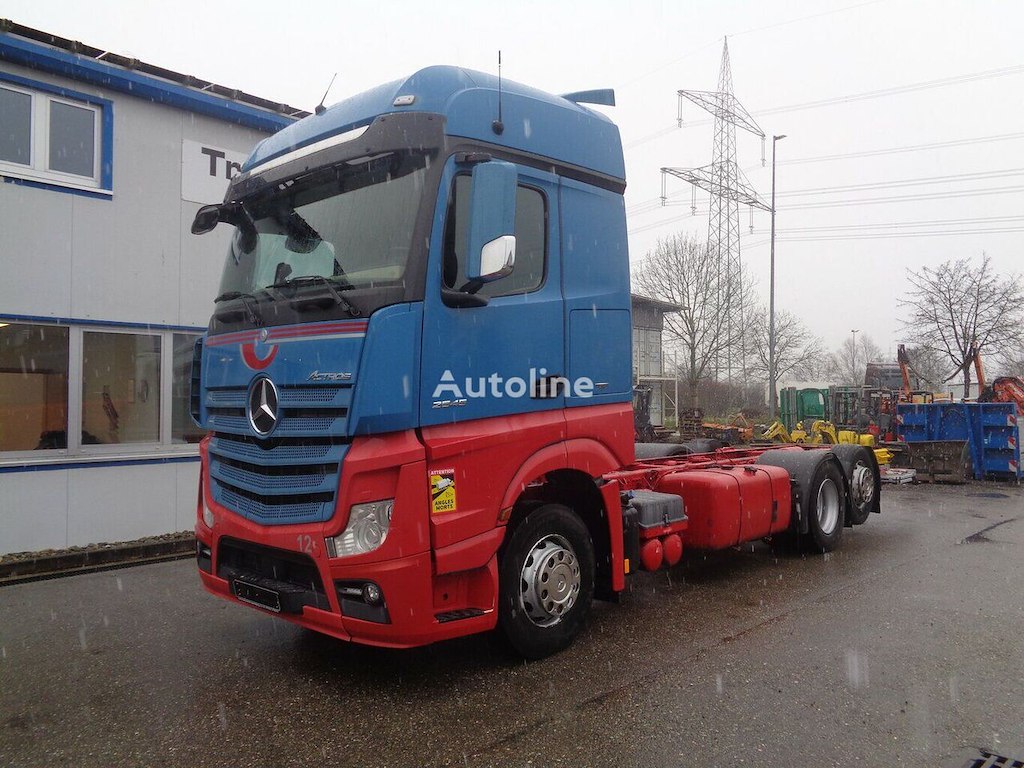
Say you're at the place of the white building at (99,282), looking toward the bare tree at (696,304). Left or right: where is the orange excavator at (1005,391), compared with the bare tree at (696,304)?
right

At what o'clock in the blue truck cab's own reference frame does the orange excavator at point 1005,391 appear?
The orange excavator is roughly at 6 o'clock from the blue truck cab.

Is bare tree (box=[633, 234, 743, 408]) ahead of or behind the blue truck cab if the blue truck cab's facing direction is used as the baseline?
behind

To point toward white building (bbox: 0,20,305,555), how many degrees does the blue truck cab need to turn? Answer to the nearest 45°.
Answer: approximately 90° to its right

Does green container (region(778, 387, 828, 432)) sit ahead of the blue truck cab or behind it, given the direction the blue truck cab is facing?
behind

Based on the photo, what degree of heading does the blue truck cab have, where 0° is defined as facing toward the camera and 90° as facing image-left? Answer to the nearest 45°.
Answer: approximately 45°
